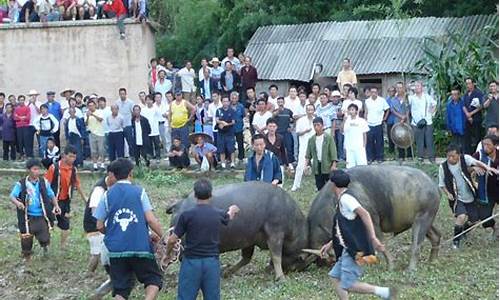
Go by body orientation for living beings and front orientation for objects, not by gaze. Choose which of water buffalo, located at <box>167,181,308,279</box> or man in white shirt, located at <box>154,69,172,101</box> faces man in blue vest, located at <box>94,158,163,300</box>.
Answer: the man in white shirt

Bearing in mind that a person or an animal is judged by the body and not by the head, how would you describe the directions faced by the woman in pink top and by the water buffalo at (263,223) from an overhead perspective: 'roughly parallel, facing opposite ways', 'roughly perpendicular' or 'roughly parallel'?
roughly perpendicular

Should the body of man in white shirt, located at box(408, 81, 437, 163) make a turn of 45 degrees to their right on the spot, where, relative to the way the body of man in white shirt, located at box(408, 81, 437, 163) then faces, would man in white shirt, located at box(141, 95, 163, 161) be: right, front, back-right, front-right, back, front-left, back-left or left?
front-right

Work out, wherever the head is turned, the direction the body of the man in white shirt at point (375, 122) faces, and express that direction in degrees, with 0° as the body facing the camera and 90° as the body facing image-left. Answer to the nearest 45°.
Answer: approximately 0°

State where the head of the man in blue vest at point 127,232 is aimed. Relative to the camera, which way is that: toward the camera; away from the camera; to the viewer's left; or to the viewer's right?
away from the camera

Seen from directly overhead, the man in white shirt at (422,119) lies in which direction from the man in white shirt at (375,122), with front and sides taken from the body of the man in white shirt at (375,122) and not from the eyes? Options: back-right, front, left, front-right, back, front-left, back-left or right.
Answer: left

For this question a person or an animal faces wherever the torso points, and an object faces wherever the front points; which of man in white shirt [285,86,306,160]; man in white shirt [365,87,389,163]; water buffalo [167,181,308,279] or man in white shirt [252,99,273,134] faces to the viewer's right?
the water buffalo

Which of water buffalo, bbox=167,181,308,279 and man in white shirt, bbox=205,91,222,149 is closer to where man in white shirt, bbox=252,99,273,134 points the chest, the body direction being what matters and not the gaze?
the water buffalo

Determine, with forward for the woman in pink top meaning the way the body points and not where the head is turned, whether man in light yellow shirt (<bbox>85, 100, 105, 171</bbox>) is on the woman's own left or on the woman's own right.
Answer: on the woman's own left

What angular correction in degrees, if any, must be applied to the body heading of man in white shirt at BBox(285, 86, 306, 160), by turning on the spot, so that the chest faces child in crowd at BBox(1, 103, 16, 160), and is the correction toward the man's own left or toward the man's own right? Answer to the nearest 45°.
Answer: approximately 90° to the man's own right

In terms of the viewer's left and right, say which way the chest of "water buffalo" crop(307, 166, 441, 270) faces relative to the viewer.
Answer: facing to the left of the viewer
